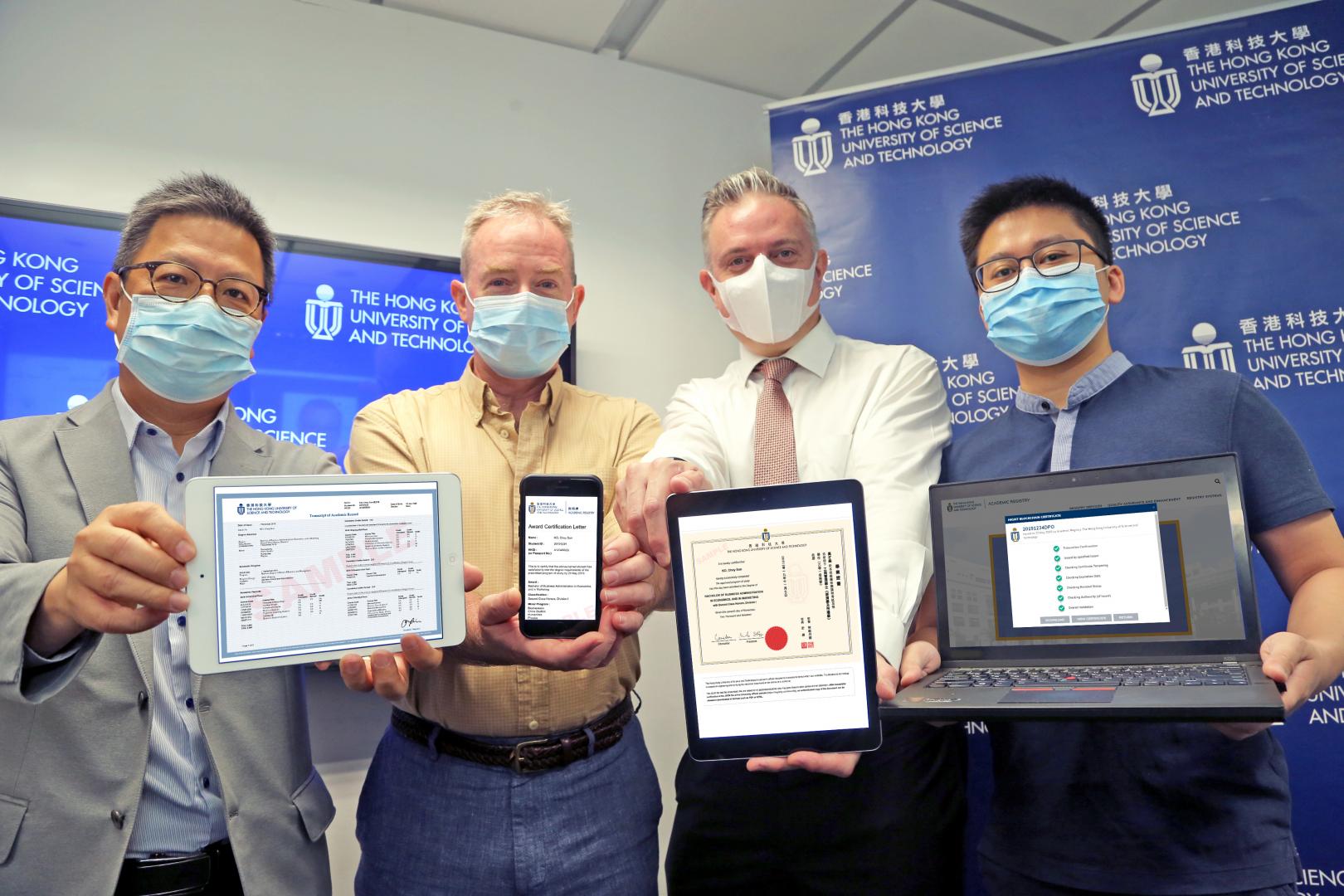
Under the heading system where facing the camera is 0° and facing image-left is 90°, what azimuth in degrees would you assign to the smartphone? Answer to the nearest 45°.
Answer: approximately 0°

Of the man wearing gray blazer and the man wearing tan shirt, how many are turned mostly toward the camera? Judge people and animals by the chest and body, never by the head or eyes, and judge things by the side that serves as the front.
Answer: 2

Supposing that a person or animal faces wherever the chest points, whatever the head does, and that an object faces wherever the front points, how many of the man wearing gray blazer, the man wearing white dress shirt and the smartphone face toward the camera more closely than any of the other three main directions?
3

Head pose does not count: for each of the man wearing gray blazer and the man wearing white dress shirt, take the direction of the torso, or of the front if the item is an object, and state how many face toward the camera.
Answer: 2

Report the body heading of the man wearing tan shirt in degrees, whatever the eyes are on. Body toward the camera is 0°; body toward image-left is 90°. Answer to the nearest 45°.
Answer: approximately 0°

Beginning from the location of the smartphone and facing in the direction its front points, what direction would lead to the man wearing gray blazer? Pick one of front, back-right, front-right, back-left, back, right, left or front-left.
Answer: right

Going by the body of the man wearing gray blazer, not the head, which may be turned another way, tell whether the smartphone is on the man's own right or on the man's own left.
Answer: on the man's own left
